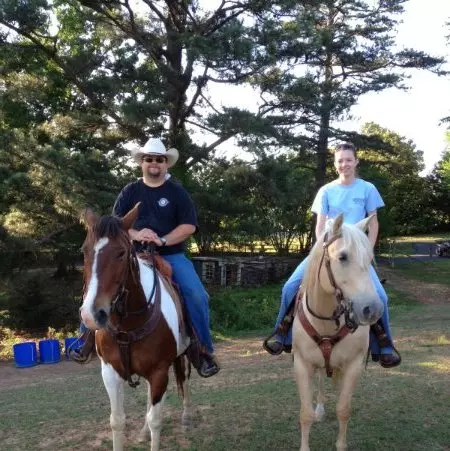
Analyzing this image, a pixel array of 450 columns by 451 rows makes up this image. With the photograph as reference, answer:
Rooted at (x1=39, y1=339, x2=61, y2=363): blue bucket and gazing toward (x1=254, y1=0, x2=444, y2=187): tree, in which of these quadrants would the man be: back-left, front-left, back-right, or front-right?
back-right

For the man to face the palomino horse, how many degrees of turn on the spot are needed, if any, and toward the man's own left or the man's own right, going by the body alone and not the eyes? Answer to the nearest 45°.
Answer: approximately 45° to the man's own left

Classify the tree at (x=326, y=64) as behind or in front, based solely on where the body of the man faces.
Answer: behind

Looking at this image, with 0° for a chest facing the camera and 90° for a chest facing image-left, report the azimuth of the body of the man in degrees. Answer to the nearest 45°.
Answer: approximately 0°

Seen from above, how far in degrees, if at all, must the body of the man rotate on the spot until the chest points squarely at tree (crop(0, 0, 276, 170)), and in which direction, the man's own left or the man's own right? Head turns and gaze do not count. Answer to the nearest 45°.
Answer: approximately 180°

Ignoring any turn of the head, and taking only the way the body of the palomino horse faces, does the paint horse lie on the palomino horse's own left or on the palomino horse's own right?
on the palomino horse's own right

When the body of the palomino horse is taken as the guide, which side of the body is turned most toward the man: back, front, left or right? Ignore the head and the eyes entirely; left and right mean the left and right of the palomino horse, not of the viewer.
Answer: right

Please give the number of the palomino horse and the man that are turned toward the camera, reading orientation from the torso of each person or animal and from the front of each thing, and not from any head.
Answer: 2

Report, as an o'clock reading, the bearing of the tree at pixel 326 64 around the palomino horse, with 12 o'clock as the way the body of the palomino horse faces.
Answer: The tree is roughly at 6 o'clock from the palomino horse.

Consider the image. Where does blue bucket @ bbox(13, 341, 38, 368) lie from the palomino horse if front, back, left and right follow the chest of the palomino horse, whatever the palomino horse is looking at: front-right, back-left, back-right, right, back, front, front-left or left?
back-right
